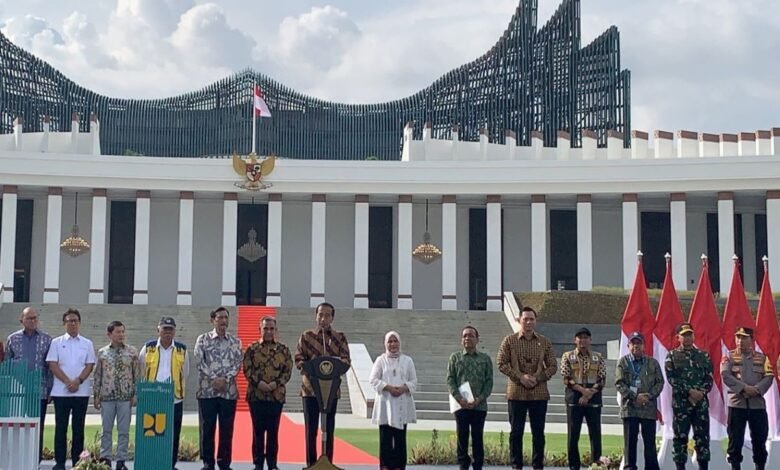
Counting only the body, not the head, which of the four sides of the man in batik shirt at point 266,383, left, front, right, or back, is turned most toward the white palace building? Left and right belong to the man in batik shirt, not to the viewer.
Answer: back

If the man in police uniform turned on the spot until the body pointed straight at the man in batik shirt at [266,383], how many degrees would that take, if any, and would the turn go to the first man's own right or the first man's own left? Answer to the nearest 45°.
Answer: approximately 45° to the first man's own right

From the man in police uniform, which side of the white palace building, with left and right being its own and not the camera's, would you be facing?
front

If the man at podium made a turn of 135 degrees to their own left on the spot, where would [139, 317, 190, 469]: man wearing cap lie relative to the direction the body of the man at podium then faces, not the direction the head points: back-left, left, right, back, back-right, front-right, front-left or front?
back-left

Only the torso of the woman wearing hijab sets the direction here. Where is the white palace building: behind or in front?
behind

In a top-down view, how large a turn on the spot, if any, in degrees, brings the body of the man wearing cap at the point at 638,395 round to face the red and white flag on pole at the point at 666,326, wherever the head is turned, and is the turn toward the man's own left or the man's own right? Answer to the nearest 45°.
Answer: approximately 180°

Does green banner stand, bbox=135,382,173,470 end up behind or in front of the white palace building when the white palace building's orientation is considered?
in front
